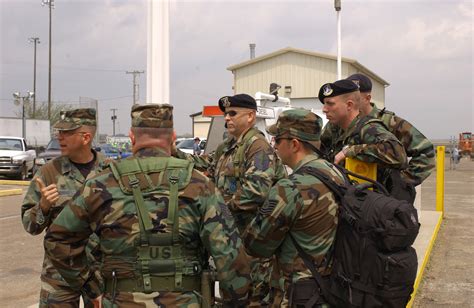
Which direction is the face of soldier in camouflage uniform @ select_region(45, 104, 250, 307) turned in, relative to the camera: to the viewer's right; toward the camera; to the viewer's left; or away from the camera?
away from the camera

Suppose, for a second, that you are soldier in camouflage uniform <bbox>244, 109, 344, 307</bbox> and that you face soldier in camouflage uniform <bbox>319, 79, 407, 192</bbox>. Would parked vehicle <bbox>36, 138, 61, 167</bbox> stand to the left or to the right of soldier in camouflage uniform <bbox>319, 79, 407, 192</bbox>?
left

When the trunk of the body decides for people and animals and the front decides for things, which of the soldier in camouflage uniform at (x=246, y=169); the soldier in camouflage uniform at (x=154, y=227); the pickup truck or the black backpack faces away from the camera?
the soldier in camouflage uniform at (x=154, y=227)

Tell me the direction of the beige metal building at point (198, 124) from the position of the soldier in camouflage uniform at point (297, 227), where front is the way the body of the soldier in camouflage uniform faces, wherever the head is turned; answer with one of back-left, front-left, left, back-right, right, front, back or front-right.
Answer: front-right

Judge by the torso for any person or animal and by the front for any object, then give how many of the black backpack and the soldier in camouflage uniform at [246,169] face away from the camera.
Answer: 0

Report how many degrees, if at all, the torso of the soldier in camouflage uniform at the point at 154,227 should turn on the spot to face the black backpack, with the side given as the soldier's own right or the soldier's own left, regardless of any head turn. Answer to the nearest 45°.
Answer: approximately 90° to the soldier's own right

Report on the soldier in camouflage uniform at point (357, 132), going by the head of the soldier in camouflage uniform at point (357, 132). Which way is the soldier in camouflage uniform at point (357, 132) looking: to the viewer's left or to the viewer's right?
to the viewer's left

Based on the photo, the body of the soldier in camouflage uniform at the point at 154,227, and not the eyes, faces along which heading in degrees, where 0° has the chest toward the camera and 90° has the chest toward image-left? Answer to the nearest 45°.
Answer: approximately 180°

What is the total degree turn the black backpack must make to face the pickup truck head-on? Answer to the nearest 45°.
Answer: approximately 135° to its left

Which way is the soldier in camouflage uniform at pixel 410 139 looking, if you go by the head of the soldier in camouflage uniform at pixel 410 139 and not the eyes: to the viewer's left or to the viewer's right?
to the viewer's left
